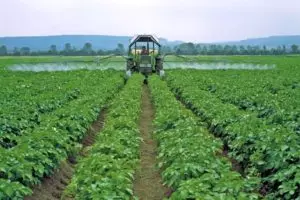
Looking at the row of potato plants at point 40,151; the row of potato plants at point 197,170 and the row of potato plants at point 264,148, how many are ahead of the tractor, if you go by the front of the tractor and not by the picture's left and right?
3

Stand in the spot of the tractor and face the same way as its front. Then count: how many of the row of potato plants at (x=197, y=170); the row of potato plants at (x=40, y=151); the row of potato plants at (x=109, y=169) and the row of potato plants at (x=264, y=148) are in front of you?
4

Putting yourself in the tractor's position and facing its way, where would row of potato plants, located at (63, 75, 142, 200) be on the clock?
The row of potato plants is roughly at 12 o'clock from the tractor.

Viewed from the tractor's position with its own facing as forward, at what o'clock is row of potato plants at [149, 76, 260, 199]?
The row of potato plants is roughly at 12 o'clock from the tractor.

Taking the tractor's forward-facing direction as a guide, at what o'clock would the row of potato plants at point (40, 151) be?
The row of potato plants is roughly at 12 o'clock from the tractor.

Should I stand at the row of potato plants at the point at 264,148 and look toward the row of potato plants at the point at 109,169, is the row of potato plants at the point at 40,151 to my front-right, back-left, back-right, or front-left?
front-right

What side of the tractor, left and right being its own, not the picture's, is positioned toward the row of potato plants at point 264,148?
front

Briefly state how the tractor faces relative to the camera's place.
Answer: facing the viewer

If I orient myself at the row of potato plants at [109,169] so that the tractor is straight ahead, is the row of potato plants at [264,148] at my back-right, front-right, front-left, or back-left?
front-right
